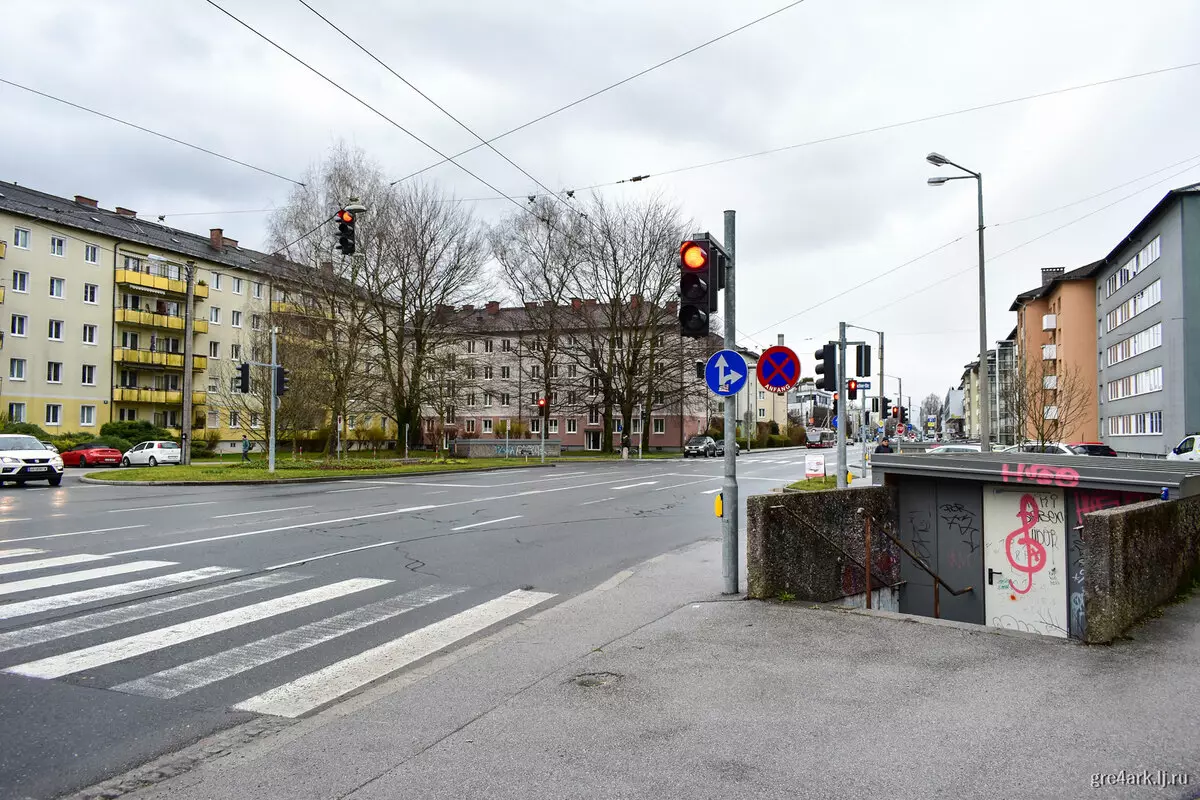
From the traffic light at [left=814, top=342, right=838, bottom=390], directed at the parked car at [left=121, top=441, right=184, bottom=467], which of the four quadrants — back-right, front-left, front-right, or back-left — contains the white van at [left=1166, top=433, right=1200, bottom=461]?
back-right

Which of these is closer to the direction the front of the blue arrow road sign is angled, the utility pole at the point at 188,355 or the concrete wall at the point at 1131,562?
the concrete wall

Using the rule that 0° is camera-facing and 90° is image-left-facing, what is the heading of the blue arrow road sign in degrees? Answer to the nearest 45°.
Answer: approximately 0°

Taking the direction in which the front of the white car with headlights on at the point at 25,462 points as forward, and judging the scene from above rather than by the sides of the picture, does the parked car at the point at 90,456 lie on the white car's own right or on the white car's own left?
on the white car's own left

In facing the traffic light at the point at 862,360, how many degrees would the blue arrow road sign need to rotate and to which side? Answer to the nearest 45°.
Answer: approximately 180°

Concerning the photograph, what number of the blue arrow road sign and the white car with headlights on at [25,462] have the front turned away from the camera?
0

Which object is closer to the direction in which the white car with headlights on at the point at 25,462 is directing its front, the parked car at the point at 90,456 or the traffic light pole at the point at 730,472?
the traffic light pole

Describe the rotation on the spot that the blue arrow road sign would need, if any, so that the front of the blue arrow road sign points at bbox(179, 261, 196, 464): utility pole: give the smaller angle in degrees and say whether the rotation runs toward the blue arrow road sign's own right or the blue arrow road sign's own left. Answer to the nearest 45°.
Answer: approximately 135° to the blue arrow road sign's own right

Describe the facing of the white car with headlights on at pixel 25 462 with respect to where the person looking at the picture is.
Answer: facing the viewer and to the right of the viewer

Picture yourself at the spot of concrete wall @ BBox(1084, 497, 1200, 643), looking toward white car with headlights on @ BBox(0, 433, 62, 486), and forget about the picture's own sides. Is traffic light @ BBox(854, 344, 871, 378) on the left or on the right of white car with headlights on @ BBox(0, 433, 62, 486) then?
right

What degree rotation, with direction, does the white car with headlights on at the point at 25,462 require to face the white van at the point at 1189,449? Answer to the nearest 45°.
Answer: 0° — it already faces it

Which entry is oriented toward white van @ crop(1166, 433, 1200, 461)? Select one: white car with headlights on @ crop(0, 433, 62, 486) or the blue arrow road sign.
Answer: white car with headlights on @ crop(0, 433, 62, 486)

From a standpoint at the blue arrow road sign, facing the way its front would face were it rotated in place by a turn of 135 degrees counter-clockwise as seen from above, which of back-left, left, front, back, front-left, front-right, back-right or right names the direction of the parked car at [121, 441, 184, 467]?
left
